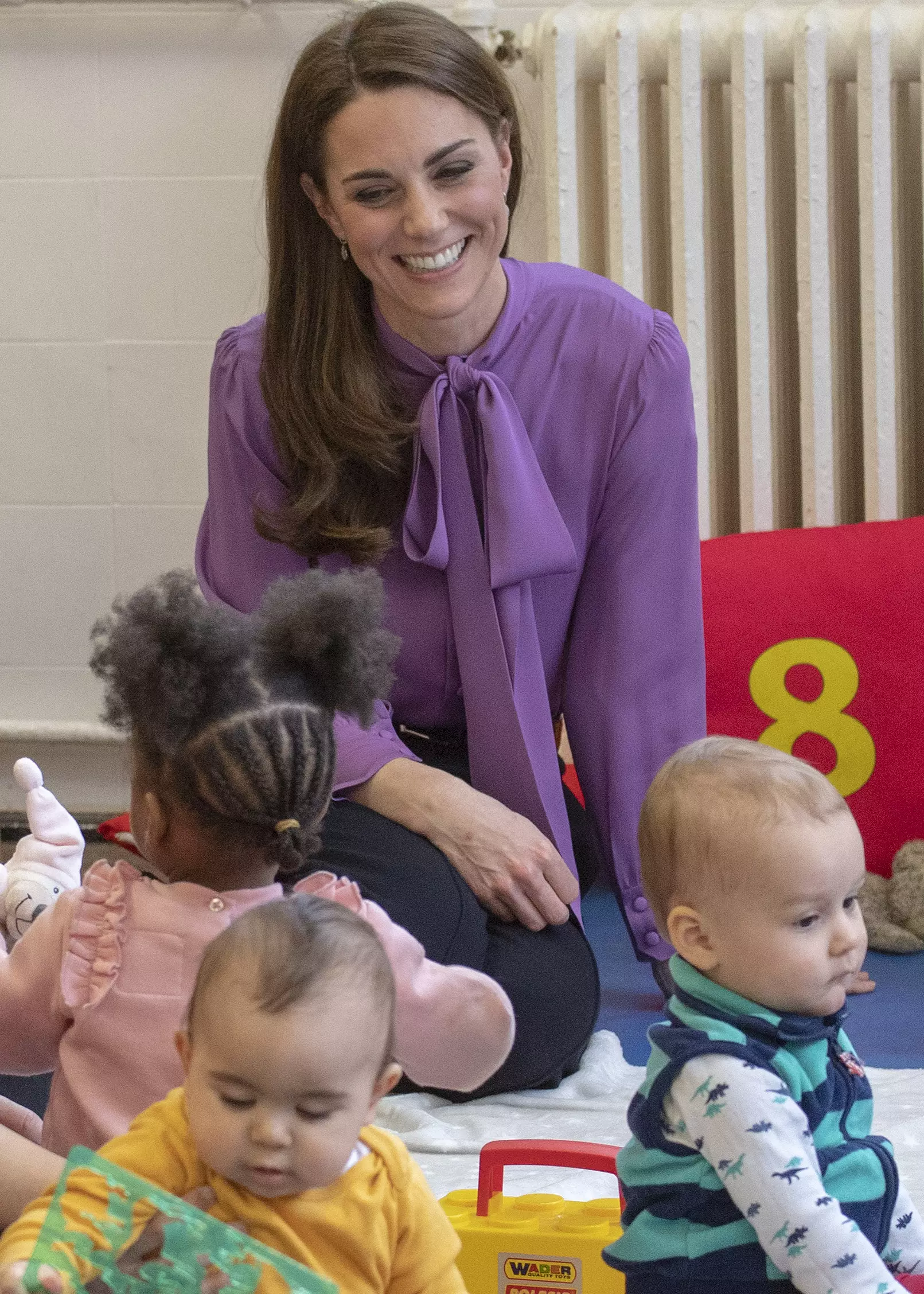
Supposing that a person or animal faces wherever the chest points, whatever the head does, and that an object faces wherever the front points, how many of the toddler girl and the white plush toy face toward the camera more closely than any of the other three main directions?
1

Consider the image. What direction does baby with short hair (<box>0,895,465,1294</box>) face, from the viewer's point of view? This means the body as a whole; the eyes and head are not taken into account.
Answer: toward the camera

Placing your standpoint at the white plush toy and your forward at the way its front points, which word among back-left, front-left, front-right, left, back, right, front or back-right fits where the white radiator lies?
back-left

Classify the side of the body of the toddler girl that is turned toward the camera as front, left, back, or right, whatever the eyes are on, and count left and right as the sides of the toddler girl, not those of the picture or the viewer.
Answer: back

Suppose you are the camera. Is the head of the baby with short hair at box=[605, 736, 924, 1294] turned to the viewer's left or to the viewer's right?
to the viewer's right

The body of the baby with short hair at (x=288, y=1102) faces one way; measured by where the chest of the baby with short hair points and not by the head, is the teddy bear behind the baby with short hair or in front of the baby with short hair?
behind

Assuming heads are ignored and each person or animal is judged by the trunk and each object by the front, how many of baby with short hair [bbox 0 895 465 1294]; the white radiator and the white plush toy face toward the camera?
3

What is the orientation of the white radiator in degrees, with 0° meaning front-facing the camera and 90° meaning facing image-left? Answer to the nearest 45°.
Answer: approximately 0°

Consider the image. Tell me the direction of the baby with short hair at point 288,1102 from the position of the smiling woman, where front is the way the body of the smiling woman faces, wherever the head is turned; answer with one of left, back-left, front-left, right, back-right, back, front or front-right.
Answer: front

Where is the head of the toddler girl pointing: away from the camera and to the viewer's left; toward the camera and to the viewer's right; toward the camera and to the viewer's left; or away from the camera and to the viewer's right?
away from the camera and to the viewer's left

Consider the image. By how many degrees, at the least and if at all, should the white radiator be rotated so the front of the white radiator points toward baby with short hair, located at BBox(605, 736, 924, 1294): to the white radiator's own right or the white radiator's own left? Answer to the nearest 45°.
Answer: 0° — it already faces them

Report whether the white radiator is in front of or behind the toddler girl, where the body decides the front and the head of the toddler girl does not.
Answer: in front

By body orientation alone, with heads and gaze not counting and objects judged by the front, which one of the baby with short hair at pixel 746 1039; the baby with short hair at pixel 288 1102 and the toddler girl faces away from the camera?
the toddler girl

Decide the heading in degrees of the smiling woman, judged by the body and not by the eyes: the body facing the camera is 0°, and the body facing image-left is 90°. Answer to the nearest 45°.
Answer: approximately 0°

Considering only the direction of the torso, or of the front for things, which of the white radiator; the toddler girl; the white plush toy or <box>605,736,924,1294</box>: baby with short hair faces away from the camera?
the toddler girl
